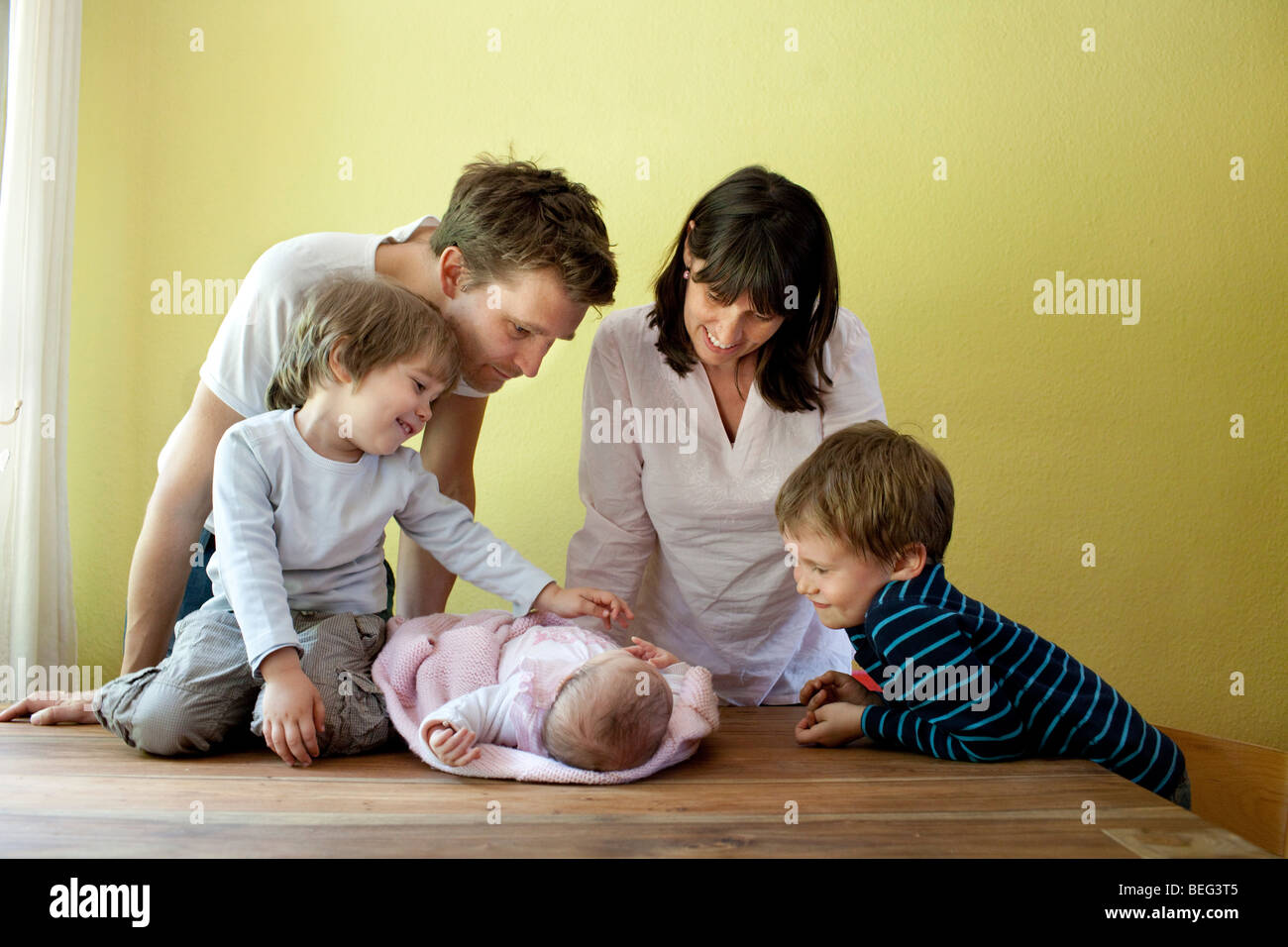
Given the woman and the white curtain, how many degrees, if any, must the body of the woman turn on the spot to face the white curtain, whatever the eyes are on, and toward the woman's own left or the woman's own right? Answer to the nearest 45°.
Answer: approximately 90° to the woman's own right

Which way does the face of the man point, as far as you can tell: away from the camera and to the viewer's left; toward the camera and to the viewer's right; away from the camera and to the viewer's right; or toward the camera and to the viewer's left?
toward the camera and to the viewer's right

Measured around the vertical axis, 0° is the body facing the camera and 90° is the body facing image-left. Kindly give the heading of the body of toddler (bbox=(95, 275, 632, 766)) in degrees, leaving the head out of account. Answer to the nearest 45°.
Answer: approximately 315°

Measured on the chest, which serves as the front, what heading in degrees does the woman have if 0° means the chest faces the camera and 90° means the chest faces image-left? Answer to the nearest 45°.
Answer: approximately 0°

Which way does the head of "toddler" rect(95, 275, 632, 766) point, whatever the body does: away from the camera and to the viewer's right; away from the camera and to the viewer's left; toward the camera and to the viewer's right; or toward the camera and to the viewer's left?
toward the camera and to the viewer's right
